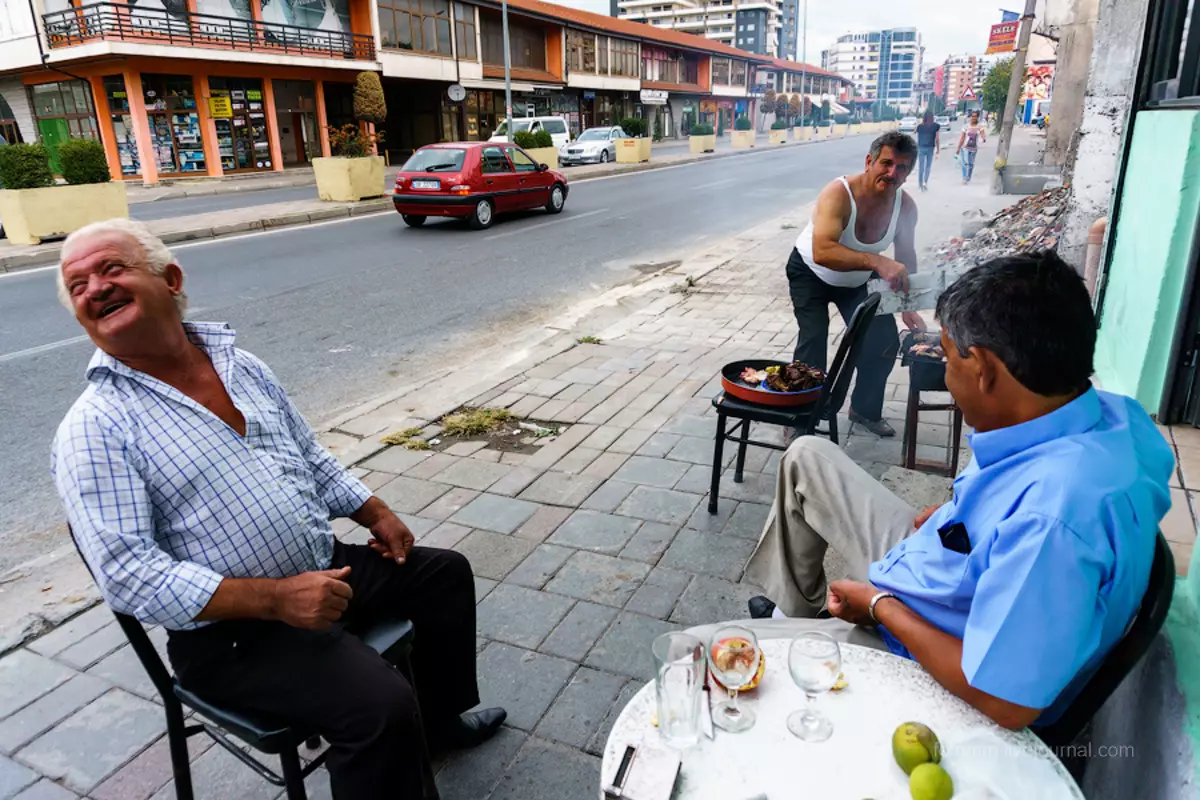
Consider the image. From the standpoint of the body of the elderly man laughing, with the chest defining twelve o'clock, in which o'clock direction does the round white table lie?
The round white table is roughly at 12 o'clock from the elderly man laughing.

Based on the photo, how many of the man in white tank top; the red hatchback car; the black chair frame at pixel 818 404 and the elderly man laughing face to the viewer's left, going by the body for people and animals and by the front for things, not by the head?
1

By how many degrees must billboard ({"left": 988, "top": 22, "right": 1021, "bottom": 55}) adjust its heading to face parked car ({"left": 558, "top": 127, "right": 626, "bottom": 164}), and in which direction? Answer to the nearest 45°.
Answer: approximately 90° to its right

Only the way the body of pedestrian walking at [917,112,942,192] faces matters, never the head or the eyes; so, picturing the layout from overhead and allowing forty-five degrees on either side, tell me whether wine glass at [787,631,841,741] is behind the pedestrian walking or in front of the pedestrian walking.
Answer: in front

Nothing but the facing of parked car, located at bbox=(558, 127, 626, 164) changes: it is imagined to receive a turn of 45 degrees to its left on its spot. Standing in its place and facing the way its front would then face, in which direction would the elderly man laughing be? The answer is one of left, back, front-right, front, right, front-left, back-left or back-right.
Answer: front

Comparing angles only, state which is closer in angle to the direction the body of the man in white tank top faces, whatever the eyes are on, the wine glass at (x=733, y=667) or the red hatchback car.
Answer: the wine glass

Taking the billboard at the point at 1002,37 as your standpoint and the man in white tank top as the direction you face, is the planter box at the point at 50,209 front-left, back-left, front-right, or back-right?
front-right

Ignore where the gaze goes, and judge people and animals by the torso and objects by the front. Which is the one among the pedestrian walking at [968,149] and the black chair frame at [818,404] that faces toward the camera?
the pedestrian walking

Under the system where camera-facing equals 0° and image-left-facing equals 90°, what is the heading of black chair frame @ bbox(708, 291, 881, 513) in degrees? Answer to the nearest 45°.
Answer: approximately 90°

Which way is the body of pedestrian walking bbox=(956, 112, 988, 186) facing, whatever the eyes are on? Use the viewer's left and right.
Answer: facing the viewer

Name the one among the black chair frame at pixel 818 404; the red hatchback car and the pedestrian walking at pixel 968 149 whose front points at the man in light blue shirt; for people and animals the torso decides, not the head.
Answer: the pedestrian walking

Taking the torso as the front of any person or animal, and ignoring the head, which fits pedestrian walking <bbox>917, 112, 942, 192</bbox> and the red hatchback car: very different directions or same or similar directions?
very different directions

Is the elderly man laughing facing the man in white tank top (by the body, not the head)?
no

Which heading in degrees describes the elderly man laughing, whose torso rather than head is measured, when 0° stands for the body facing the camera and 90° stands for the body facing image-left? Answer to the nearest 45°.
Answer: approximately 315°

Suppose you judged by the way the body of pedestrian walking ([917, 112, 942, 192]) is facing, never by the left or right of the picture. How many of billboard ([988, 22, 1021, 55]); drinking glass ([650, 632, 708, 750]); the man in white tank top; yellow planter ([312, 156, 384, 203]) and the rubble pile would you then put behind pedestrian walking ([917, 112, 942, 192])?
1

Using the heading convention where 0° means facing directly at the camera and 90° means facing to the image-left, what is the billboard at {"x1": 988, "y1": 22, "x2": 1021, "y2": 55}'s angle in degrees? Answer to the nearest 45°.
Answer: approximately 0°

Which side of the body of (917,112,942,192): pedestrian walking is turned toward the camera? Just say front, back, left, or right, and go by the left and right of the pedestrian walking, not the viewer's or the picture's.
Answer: front

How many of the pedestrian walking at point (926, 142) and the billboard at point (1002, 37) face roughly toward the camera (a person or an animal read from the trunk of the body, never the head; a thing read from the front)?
2

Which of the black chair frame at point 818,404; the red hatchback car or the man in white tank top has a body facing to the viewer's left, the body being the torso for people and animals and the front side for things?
the black chair frame

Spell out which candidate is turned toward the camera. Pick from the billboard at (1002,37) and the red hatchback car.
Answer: the billboard
